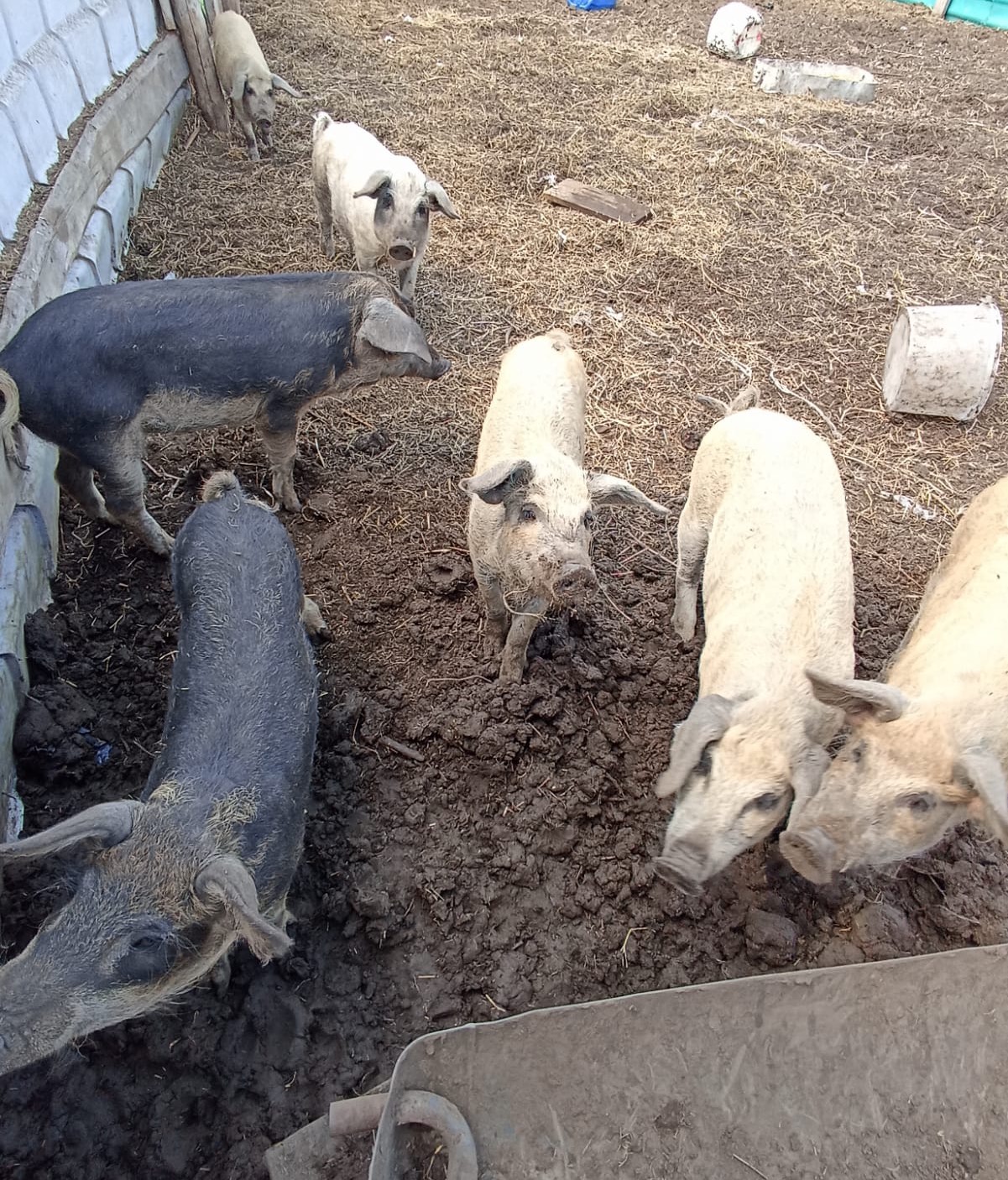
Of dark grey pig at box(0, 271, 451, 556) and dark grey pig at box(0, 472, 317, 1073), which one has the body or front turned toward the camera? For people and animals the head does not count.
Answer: dark grey pig at box(0, 472, 317, 1073)

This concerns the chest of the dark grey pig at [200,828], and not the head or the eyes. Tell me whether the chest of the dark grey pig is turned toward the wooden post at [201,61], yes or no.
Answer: no

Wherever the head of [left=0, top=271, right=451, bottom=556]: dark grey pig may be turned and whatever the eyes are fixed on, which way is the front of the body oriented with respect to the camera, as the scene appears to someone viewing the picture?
to the viewer's right

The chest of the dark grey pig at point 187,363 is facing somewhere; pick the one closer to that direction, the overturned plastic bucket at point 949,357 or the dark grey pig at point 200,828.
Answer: the overturned plastic bucket

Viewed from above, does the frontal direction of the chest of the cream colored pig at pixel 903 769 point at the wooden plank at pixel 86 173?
no

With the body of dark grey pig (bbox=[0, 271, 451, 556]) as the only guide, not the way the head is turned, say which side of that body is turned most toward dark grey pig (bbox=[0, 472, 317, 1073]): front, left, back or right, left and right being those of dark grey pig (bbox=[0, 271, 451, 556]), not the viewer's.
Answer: right

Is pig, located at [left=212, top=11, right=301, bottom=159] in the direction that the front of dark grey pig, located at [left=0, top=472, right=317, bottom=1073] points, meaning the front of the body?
no

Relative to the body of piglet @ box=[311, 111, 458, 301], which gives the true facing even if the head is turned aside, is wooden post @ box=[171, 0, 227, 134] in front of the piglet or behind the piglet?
behind

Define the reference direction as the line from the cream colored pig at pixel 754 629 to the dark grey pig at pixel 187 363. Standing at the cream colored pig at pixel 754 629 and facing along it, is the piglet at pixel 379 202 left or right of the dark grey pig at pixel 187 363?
right

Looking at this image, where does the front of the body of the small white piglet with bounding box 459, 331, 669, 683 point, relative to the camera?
toward the camera

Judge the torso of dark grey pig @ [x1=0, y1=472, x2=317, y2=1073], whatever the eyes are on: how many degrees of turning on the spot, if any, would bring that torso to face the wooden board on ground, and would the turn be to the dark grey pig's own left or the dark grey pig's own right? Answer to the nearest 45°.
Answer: approximately 135° to the dark grey pig's own left

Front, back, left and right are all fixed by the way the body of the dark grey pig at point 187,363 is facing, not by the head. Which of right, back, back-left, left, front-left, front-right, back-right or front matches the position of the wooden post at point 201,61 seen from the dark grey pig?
left

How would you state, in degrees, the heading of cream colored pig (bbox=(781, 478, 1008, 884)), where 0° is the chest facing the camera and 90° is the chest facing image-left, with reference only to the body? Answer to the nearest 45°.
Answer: approximately 45°

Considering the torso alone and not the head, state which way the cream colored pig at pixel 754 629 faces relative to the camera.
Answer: toward the camera
